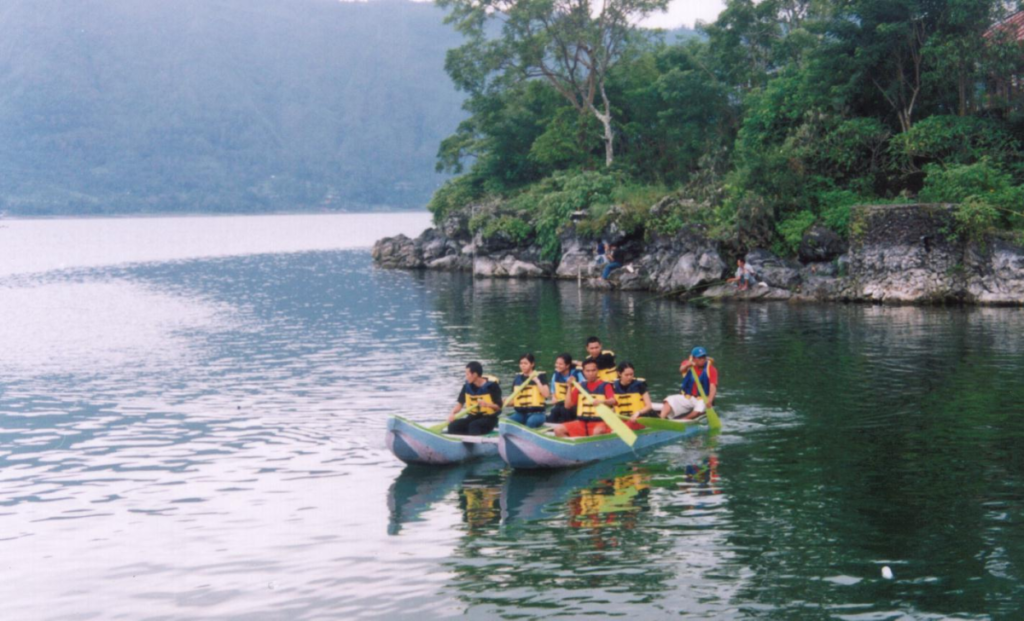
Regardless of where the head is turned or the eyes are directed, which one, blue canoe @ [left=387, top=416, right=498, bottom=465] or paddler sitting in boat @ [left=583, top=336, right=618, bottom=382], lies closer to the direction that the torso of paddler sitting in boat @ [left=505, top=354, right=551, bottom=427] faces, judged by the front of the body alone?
the blue canoe

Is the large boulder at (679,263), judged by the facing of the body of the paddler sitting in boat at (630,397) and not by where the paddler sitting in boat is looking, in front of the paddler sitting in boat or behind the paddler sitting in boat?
behind

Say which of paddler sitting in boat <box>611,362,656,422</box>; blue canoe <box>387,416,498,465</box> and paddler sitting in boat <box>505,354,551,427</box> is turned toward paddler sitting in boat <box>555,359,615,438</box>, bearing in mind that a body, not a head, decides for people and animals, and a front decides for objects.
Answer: paddler sitting in boat <box>611,362,656,422</box>

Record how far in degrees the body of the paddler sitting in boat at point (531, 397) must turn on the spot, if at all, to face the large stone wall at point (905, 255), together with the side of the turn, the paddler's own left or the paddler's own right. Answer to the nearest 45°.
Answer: approximately 180°

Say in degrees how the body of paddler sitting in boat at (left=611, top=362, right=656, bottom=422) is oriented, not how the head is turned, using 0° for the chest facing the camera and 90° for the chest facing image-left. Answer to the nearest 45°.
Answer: approximately 45°

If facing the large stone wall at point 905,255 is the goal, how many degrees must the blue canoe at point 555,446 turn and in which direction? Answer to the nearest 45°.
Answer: approximately 180°

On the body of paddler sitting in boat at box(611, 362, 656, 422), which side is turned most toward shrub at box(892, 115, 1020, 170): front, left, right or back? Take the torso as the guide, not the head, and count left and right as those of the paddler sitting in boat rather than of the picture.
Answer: back
